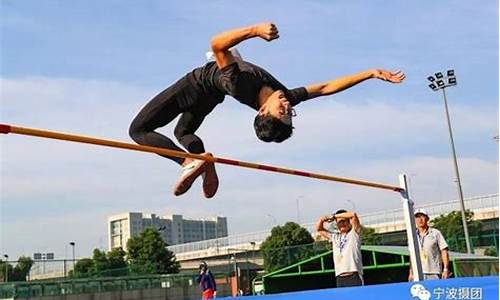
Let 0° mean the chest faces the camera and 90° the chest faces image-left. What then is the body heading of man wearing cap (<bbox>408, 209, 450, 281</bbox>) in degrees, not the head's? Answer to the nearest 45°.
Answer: approximately 45°

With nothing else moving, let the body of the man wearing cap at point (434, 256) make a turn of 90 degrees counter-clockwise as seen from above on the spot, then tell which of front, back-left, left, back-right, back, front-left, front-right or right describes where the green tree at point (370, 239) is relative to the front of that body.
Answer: back-left

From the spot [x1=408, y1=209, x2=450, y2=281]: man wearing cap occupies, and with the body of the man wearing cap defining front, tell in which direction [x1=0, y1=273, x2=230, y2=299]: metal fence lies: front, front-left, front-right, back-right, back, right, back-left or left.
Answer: right

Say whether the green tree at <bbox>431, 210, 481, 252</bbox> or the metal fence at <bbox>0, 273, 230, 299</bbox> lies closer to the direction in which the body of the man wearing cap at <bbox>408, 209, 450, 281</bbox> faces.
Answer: the metal fence

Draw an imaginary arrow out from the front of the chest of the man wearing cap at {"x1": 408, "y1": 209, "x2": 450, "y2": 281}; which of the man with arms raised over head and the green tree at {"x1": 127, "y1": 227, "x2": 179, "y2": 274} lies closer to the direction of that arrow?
the man with arms raised over head

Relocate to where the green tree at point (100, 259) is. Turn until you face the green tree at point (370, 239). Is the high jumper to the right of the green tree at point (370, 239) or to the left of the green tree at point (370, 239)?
right

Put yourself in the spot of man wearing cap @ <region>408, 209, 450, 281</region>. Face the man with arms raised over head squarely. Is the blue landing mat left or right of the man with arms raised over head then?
left

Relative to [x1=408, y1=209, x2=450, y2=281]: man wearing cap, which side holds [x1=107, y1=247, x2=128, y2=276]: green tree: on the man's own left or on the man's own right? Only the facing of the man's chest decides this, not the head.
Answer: on the man's own right

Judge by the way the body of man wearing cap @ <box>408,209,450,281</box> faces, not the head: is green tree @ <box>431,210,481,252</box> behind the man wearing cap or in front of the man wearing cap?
behind

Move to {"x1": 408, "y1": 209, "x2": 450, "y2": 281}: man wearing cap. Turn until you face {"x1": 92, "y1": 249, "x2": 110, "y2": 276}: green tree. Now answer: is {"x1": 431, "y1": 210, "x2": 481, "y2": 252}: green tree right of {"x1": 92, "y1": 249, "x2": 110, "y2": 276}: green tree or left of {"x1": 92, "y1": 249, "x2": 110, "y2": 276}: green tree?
right
